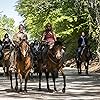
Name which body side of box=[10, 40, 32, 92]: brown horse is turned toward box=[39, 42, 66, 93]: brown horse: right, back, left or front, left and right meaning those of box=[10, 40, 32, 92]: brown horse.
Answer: left

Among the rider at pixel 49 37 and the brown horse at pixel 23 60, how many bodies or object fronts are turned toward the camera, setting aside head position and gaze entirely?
2

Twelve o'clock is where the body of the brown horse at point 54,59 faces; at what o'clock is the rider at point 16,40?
The rider is roughly at 4 o'clock from the brown horse.

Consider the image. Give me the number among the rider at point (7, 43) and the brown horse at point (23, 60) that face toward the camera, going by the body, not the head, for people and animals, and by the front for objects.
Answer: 2

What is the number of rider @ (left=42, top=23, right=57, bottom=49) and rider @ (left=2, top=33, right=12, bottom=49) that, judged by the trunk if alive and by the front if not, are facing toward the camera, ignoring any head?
2

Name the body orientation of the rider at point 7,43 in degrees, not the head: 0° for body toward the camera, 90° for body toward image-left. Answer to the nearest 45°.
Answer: approximately 0°
